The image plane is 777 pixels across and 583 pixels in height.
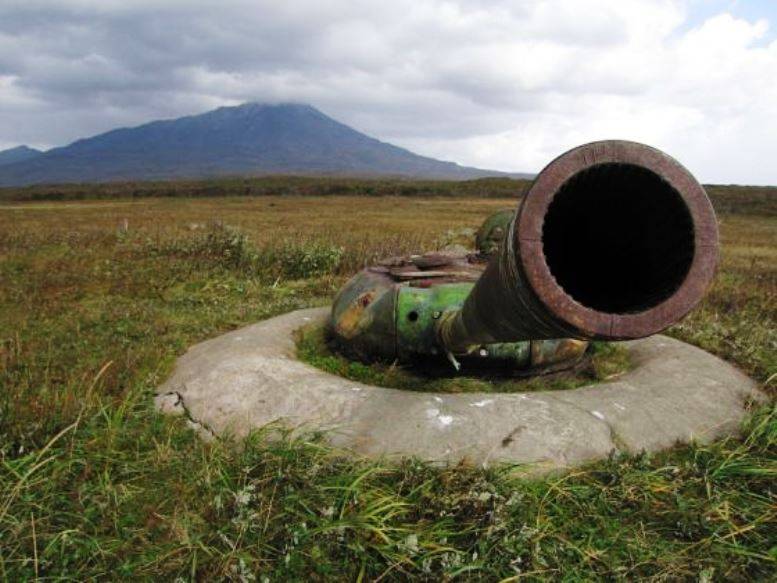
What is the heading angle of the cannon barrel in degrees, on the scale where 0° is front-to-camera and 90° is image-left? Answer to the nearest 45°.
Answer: approximately 0°

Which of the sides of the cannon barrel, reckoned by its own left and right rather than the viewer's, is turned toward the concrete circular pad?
back
